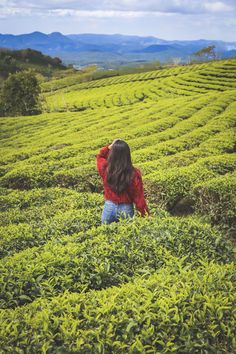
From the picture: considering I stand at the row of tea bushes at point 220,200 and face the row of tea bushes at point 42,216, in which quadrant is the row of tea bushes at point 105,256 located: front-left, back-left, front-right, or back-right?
front-left

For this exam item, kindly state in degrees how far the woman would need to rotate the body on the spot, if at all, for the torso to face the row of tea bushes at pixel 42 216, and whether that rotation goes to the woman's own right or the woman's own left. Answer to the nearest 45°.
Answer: approximately 45° to the woman's own left

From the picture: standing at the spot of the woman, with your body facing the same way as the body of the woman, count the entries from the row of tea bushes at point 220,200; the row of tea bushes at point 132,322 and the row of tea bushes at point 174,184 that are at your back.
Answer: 1

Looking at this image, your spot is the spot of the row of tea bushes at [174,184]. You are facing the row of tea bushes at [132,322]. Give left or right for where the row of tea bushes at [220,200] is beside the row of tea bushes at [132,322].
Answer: left

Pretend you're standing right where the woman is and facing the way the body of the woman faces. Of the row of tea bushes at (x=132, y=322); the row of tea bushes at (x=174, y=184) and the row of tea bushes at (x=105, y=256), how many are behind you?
2

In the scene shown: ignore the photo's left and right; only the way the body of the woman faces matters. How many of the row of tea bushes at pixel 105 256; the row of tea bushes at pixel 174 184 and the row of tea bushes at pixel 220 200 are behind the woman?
1

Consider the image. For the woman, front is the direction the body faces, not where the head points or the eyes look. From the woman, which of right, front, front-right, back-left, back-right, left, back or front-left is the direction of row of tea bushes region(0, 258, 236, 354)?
back

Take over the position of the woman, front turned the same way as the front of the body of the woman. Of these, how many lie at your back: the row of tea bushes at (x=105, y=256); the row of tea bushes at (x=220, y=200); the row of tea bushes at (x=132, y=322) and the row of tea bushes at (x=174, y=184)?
2

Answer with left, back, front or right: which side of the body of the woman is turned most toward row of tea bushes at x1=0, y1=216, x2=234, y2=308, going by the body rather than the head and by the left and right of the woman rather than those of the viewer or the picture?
back

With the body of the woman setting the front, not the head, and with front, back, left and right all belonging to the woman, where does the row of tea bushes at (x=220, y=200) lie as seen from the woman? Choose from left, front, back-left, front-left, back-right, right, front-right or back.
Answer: front-right

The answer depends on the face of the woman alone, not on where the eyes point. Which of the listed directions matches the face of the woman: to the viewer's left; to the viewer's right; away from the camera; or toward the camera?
away from the camera

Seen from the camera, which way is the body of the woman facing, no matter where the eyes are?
away from the camera
